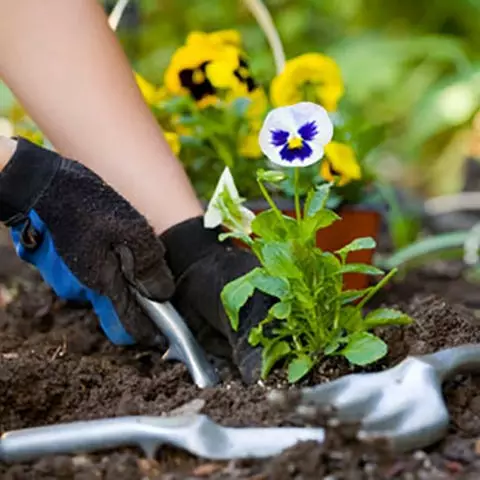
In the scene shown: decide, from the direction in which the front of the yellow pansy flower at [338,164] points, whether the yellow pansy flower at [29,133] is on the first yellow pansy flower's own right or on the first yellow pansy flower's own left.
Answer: on the first yellow pansy flower's own right

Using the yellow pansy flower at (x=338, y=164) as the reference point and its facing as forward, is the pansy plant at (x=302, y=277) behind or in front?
in front
